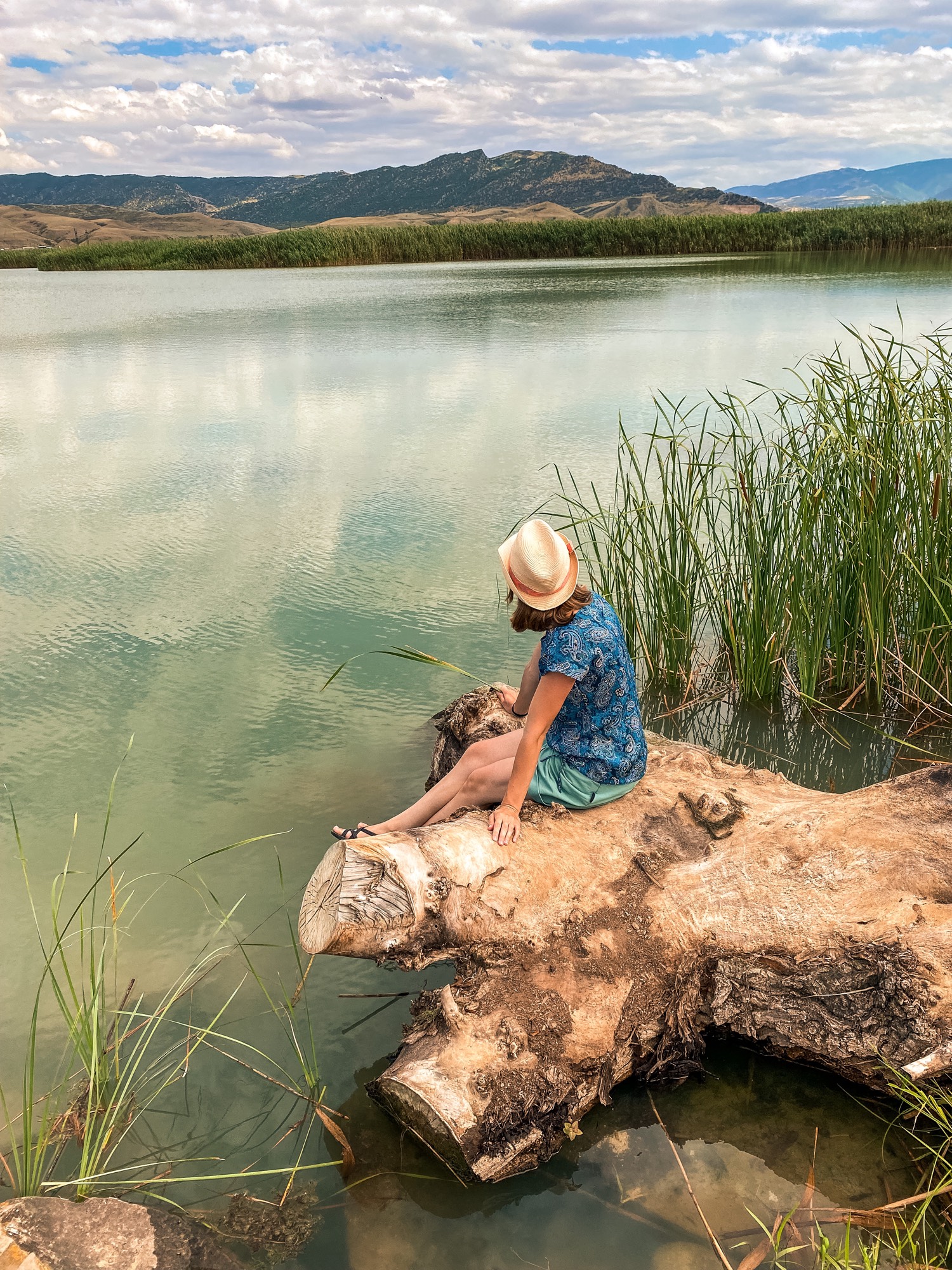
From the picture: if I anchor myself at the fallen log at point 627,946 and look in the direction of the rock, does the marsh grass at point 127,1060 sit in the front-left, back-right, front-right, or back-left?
front-right

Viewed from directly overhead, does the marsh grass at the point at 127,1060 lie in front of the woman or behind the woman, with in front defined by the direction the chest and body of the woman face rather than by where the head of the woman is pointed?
in front

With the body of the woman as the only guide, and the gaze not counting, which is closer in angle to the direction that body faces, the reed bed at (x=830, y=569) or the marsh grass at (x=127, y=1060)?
the marsh grass

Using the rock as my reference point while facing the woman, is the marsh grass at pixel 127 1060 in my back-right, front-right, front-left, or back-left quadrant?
front-left

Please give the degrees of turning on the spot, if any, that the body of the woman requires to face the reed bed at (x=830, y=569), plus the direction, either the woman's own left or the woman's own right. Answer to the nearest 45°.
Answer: approximately 135° to the woman's own right

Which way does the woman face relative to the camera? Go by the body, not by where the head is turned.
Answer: to the viewer's left

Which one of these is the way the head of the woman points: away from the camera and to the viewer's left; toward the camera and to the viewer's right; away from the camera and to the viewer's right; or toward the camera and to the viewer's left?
away from the camera and to the viewer's left

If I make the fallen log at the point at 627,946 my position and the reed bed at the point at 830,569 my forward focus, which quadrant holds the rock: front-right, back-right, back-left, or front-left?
back-left
